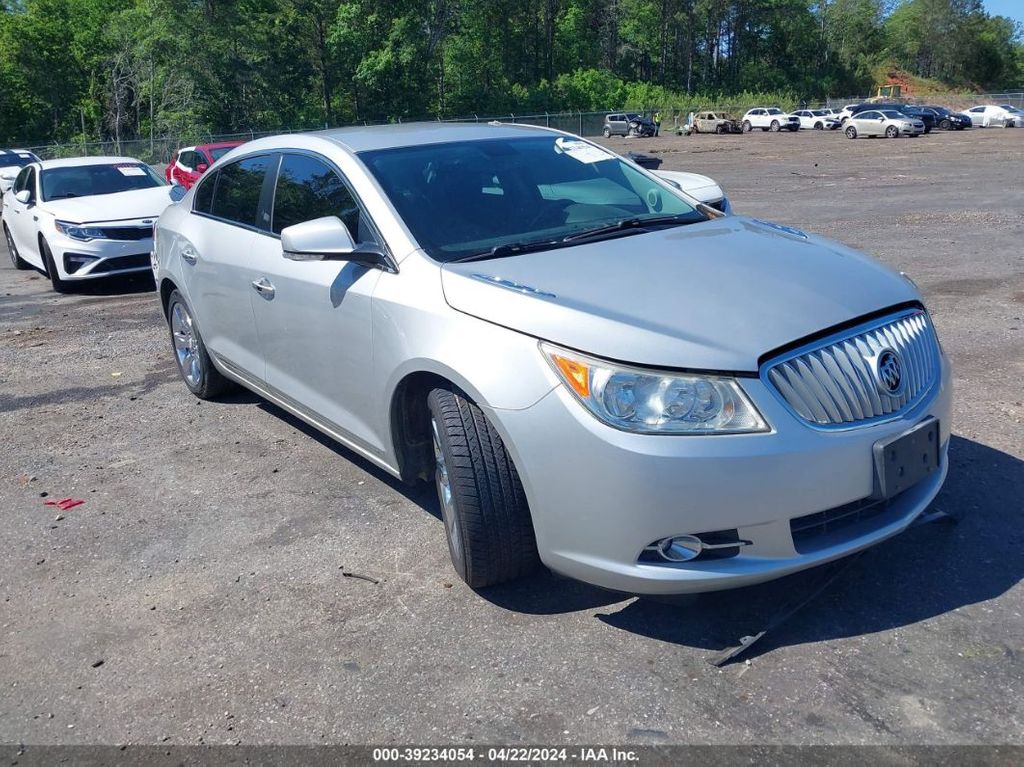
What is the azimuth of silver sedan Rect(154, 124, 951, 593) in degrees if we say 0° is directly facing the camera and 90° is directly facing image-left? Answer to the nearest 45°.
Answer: approximately 315°

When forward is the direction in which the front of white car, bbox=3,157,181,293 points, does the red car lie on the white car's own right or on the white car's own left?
on the white car's own left

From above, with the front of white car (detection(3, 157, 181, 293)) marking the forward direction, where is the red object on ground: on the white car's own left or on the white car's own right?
on the white car's own right

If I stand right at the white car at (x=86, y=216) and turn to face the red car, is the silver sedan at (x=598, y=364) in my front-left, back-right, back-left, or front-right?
back-right

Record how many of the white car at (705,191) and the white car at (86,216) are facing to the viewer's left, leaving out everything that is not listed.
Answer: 0

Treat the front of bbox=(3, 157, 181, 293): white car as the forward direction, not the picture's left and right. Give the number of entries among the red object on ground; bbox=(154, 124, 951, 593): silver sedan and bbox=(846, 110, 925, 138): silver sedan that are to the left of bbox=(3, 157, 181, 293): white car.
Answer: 1

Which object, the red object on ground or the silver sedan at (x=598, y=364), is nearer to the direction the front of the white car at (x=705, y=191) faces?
the silver sedan

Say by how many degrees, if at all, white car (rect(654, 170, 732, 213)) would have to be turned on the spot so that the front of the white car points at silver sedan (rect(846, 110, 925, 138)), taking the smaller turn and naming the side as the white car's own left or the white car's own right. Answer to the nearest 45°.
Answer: approximately 135° to the white car's own left

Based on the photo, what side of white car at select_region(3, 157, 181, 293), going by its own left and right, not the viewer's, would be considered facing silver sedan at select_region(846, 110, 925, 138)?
left

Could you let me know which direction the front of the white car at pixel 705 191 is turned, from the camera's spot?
facing the viewer and to the right of the viewer

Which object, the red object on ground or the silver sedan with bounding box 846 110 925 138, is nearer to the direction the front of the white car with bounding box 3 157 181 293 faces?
the red object on ground

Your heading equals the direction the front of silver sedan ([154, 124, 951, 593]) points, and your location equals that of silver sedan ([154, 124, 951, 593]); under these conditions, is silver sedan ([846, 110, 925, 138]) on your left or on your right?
on your left
